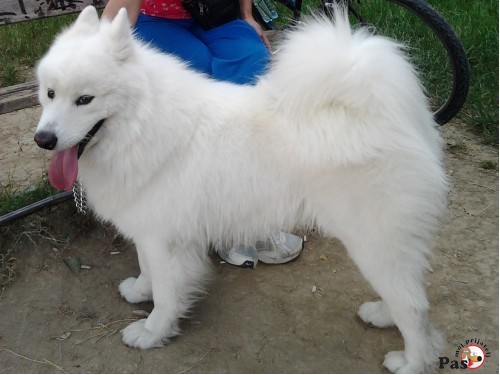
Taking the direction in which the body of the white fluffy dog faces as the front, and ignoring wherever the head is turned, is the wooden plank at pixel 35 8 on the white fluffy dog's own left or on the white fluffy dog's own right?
on the white fluffy dog's own right

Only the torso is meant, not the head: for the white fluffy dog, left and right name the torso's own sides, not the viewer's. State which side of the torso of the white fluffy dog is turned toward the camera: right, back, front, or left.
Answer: left

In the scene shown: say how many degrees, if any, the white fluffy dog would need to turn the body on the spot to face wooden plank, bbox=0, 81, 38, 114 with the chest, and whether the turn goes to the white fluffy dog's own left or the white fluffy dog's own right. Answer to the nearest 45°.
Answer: approximately 45° to the white fluffy dog's own right

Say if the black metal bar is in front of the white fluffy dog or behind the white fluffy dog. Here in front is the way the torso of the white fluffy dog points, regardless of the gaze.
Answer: in front
